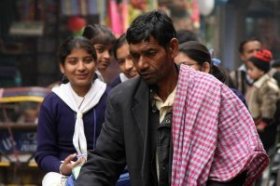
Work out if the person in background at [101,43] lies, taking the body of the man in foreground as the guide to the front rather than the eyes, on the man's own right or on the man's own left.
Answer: on the man's own right

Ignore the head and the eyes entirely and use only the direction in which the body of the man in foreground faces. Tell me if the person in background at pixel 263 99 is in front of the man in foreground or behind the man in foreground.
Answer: behind

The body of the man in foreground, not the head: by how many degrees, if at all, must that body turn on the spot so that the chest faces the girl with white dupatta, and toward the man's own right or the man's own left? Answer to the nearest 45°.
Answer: approximately 90° to the man's own right

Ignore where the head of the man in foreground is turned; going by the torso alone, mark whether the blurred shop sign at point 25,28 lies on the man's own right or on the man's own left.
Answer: on the man's own right

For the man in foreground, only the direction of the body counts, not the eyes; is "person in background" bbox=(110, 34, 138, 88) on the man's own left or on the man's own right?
on the man's own right
